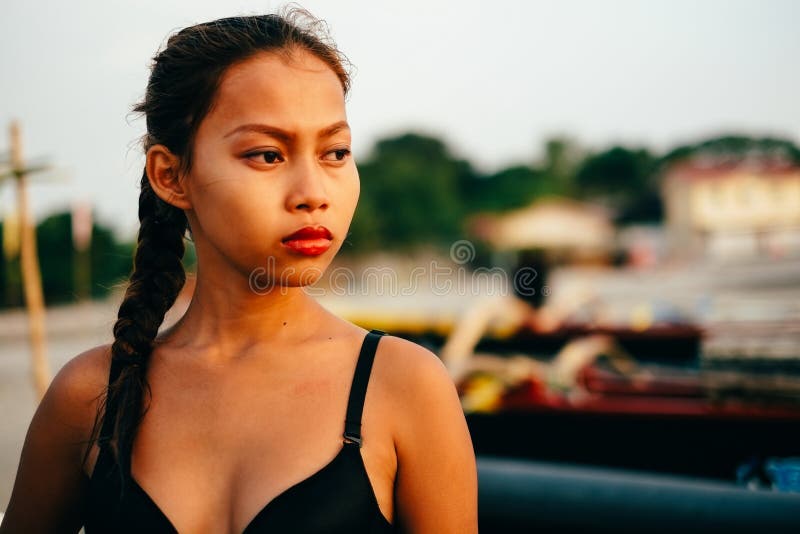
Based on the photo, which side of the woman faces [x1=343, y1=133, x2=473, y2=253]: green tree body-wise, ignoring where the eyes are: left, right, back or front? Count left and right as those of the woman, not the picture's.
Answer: back

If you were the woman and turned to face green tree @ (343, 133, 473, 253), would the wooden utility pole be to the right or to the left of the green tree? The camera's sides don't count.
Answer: left

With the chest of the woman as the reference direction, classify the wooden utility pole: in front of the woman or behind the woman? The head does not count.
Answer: behind

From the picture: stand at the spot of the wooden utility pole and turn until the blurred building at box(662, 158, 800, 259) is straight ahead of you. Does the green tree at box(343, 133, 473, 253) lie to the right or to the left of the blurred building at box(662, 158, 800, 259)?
left

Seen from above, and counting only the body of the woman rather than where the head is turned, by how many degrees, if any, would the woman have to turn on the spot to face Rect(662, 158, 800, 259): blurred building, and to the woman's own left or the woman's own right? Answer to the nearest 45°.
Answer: approximately 135° to the woman's own left

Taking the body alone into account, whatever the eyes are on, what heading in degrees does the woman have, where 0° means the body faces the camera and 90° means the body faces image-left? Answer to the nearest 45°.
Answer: approximately 0°

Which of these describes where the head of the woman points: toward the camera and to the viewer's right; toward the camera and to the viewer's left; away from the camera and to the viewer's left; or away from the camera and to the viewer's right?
toward the camera and to the viewer's right
